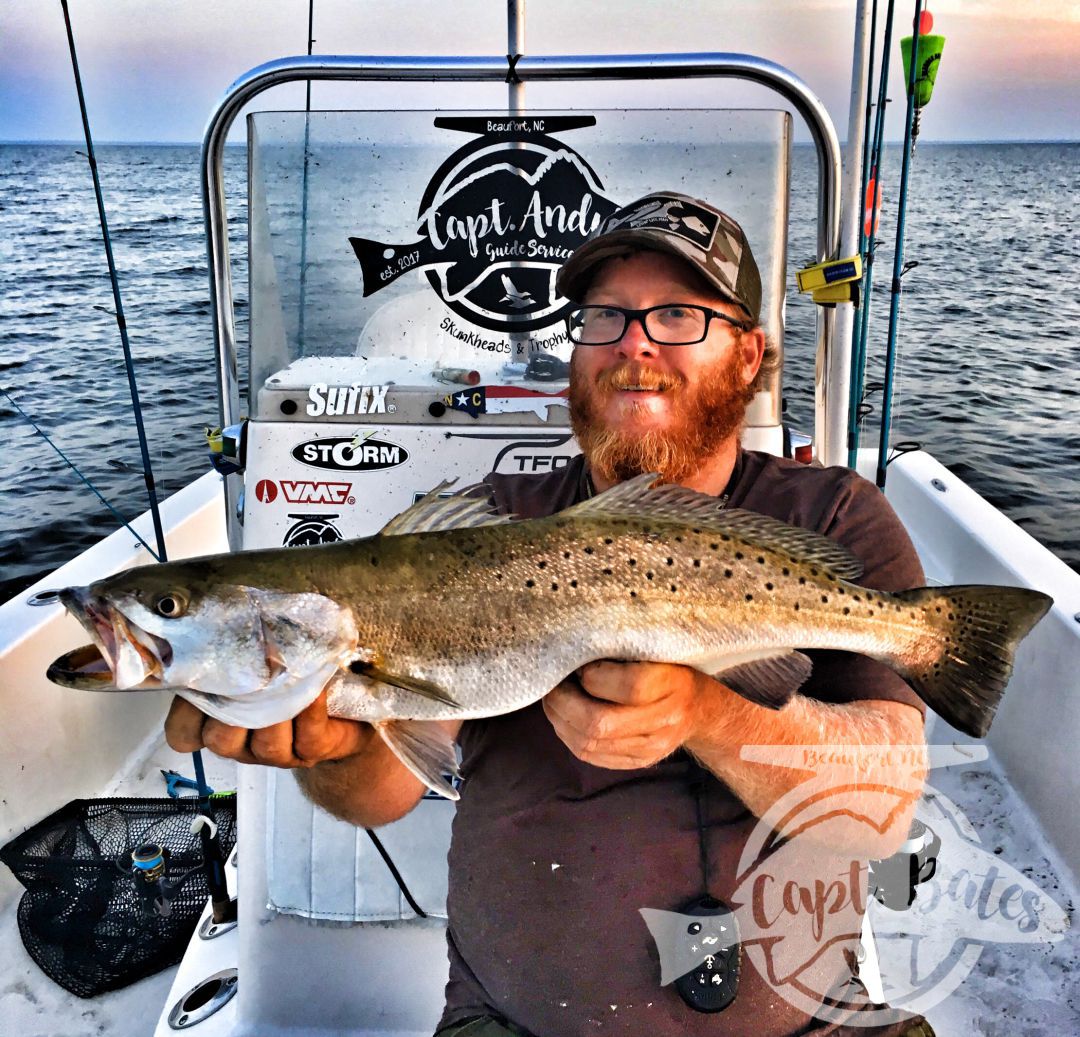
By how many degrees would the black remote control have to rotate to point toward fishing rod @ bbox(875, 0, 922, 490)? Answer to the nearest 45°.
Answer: approximately 180°

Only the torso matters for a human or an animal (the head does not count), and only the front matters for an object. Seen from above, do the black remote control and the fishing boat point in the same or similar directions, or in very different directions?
same or similar directions

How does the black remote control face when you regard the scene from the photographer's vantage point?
facing the viewer

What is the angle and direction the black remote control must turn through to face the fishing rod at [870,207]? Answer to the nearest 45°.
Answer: approximately 180°

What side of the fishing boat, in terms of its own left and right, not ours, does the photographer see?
front

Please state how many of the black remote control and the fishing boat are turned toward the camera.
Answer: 2
